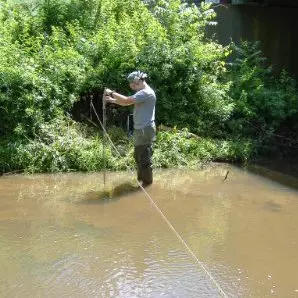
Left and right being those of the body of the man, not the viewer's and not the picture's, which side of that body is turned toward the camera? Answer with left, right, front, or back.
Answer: left
